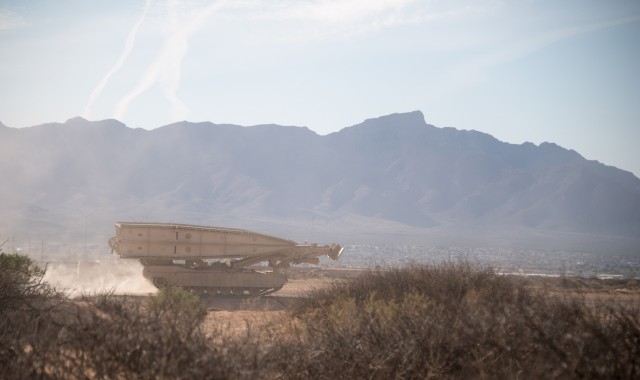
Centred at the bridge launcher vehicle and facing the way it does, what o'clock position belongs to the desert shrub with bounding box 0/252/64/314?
The desert shrub is roughly at 4 o'clock from the bridge launcher vehicle.

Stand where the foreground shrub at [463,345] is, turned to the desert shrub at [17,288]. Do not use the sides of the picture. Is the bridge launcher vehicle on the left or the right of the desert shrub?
right

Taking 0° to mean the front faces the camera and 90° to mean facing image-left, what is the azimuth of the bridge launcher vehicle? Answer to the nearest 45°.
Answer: approximately 270°

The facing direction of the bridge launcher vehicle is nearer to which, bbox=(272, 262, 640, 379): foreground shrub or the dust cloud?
the foreground shrub

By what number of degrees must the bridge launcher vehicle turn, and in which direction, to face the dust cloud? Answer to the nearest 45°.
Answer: approximately 135° to its left

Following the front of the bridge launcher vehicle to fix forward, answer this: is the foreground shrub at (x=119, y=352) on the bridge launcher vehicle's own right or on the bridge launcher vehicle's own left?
on the bridge launcher vehicle's own right

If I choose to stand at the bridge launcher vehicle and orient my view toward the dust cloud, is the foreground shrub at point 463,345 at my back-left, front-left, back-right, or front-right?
back-left

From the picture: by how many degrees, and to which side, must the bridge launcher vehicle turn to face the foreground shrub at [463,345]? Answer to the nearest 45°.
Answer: approximately 90° to its right
